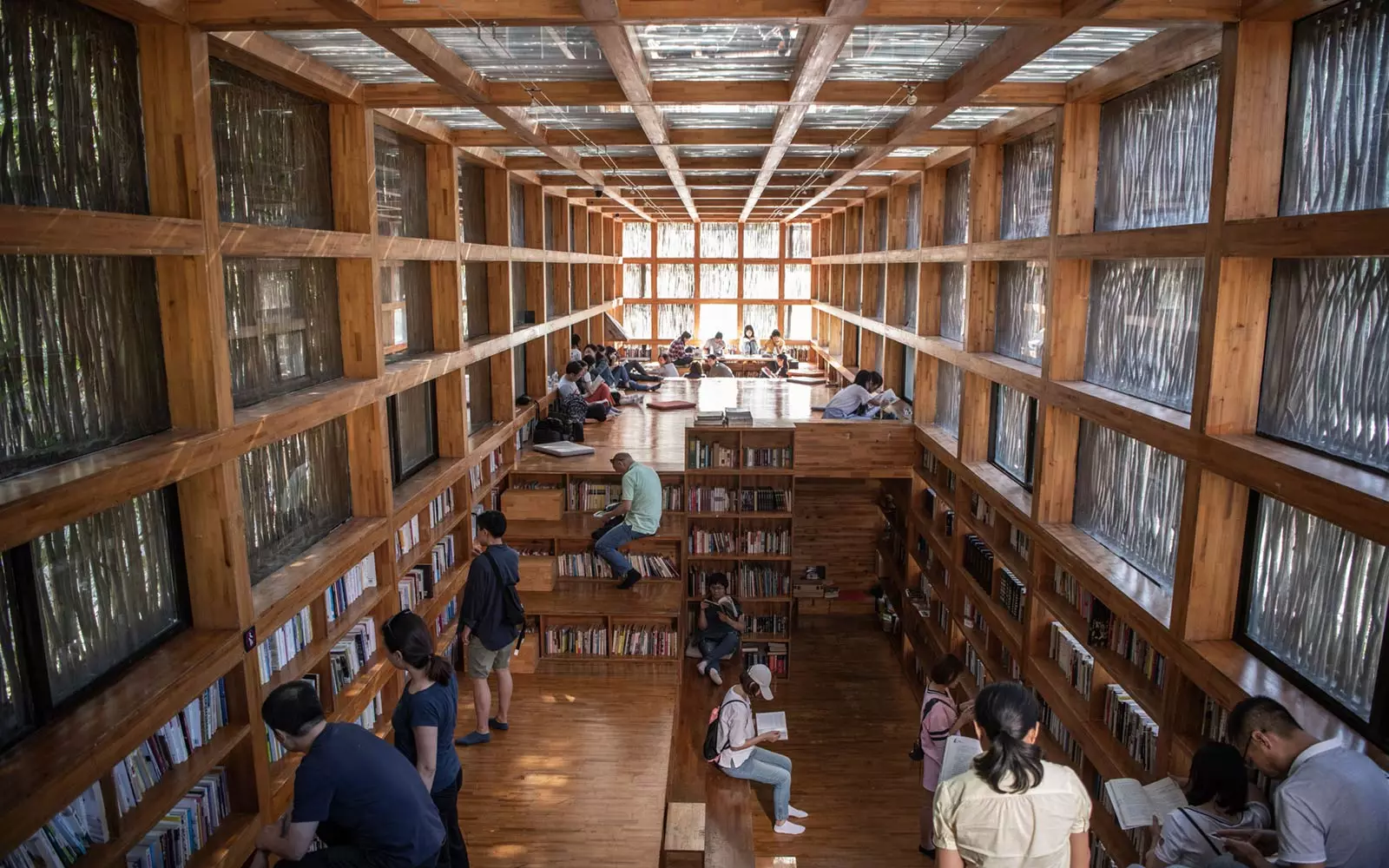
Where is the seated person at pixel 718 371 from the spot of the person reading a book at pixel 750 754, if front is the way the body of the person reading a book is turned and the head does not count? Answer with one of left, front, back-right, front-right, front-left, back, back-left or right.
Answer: left

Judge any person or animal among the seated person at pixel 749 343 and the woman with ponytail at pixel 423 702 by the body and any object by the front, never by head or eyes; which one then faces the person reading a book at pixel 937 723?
the seated person

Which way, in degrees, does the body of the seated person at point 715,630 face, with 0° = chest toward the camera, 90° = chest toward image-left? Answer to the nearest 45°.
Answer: approximately 0°

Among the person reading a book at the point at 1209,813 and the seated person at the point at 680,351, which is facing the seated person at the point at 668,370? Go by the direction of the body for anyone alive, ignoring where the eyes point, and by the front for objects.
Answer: the person reading a book

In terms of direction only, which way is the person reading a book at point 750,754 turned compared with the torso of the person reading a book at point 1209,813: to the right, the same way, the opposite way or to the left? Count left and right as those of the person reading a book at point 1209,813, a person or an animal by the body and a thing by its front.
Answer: to the right

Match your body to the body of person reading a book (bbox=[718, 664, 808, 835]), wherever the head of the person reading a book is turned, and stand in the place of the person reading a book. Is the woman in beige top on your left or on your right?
on your right

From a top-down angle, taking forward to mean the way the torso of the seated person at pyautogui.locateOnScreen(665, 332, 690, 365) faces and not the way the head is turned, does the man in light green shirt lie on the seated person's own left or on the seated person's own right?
on the seated person's own right

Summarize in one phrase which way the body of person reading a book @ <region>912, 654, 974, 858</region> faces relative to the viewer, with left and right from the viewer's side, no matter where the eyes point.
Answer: facing to the right of the viewer

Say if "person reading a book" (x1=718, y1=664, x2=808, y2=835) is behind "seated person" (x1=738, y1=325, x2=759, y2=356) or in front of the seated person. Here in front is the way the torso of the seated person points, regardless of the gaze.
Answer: in front

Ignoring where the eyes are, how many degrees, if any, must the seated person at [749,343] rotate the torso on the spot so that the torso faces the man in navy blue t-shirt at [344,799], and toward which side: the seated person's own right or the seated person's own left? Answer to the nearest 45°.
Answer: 0° — they already face them

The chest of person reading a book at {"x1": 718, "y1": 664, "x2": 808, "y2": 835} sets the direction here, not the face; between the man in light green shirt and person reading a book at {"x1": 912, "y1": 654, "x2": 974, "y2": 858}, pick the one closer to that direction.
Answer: the person reading a book

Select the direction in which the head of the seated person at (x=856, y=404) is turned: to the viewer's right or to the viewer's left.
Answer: to the viewer's right

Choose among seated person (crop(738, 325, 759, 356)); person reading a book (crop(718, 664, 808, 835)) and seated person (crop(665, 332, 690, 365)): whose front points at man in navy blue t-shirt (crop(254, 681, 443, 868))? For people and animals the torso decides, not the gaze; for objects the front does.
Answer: seated person (crop(738, 325, 759, 356))
